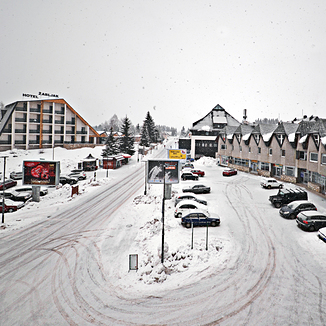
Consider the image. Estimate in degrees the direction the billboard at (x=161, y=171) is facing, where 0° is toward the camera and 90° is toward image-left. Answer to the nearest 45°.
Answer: approximately 0°

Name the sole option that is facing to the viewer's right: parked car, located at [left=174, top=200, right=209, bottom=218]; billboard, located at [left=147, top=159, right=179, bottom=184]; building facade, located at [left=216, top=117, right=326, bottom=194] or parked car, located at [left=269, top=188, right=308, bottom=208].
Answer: parked car, located at [left=174, top=200, right=209, bottom=218]

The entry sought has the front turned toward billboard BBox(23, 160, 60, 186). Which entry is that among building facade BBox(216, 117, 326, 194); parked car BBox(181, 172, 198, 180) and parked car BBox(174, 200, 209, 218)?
the building facade

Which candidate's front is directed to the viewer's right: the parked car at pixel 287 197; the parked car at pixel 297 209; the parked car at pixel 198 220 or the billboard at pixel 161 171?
the parked car at pixel 198 220

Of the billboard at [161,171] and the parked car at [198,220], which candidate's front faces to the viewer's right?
the parked car

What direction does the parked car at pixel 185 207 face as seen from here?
to the viewer's right

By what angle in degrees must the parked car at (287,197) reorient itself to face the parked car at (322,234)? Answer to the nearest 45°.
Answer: approximately 45° to its left

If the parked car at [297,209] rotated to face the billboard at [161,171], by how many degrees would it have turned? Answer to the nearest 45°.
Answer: approximately 45° to its right

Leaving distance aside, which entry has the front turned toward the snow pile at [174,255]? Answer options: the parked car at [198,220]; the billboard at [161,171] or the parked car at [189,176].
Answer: the billboard
